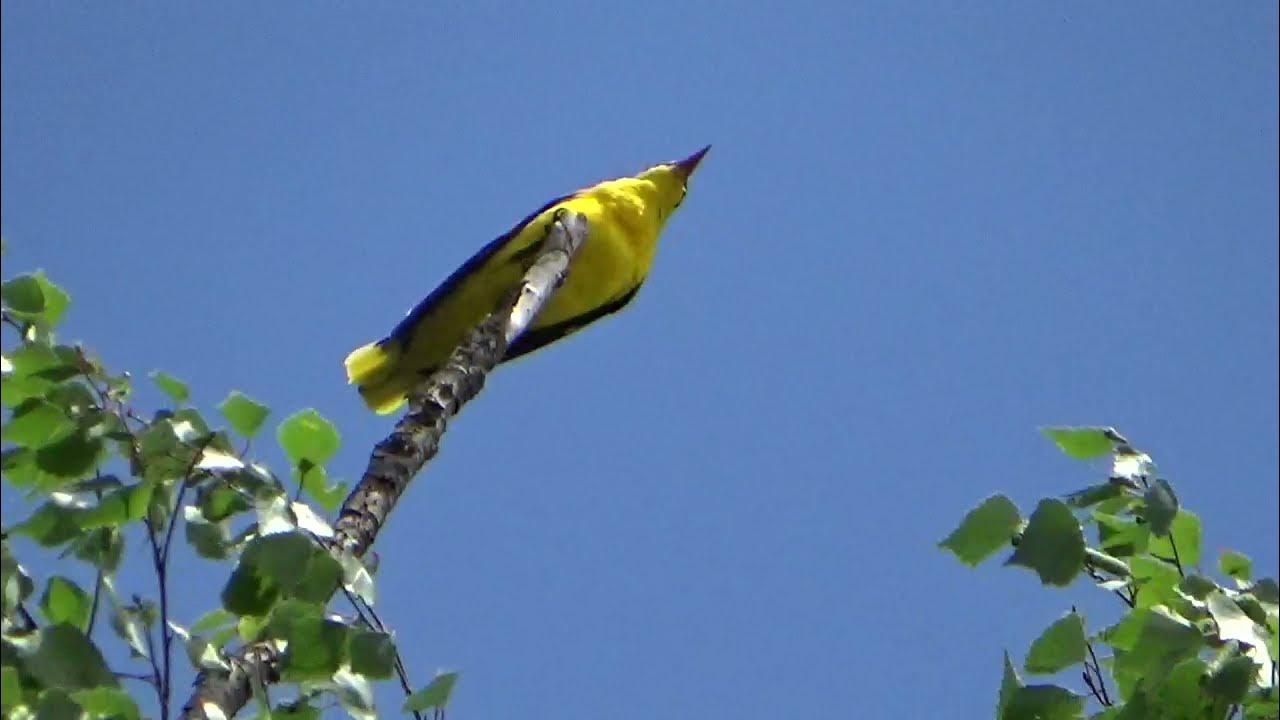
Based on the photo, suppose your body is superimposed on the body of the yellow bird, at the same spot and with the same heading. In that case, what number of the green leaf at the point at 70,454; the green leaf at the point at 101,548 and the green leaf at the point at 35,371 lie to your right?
3

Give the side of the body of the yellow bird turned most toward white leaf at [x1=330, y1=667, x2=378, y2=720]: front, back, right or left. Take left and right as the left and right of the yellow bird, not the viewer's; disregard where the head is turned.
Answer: back

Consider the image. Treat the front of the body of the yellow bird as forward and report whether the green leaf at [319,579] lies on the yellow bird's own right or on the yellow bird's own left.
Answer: on the yellow bird's own right

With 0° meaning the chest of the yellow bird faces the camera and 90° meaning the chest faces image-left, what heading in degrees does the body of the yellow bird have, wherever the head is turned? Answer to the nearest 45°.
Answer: approximately 270°

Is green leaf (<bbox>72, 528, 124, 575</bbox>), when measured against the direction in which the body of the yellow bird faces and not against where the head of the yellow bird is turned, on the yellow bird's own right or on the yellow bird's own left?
on the yellow bird's own right

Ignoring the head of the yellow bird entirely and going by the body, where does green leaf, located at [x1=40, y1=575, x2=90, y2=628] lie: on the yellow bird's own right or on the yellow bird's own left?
on the yellow bird's own right

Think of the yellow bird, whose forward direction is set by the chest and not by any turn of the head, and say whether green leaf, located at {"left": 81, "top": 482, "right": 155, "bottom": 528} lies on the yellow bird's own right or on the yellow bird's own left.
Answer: on the yellow bird's own right

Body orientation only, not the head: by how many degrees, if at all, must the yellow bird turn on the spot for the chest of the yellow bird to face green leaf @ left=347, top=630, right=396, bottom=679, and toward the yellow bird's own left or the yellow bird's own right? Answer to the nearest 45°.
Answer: approximately 90° to the yellow bird's own right

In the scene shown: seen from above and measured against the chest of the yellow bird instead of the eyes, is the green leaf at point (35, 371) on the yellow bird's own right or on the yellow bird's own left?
on the yellow bird's own right
